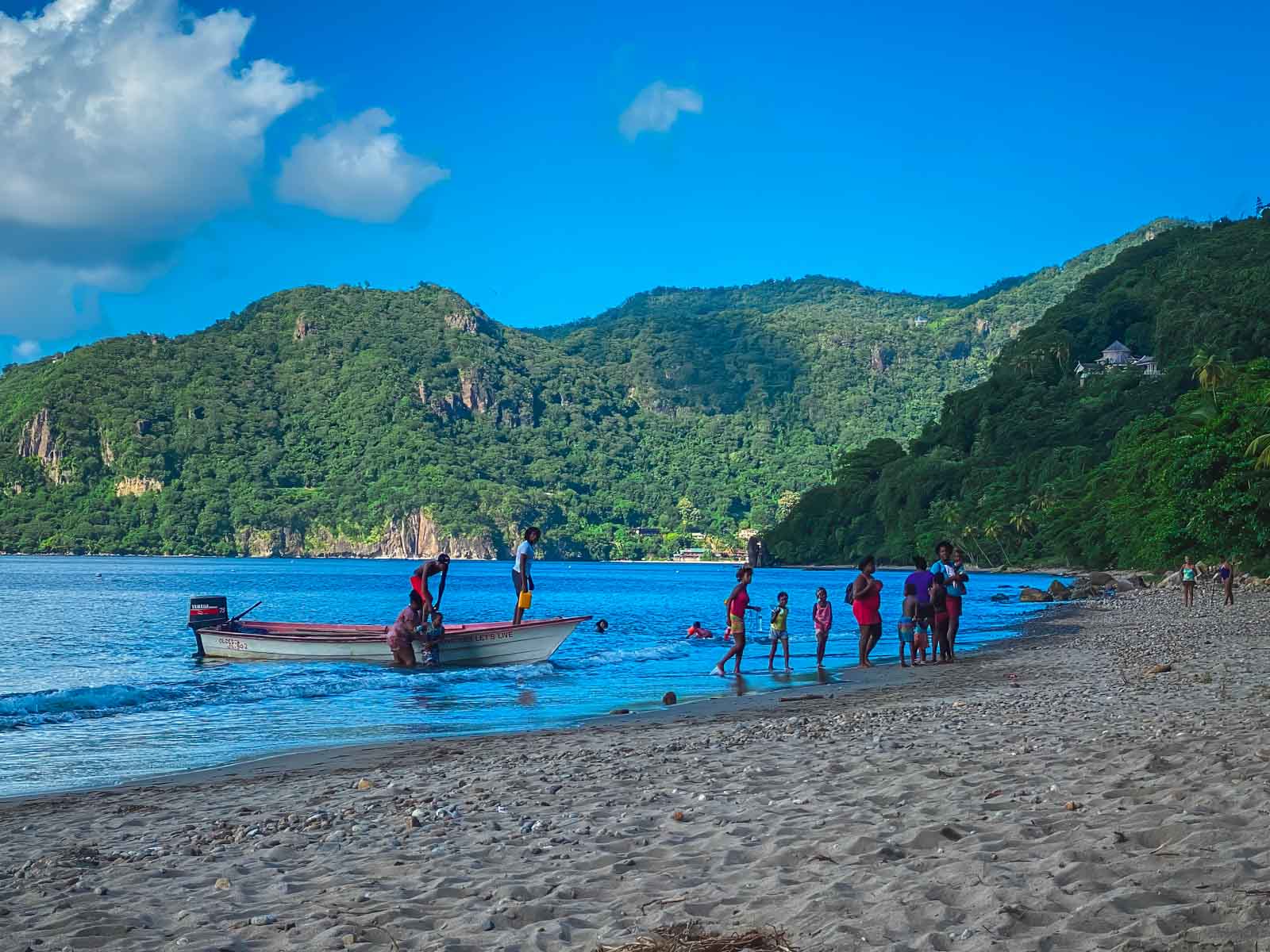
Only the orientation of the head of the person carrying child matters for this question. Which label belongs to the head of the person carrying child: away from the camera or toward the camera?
toward the camera

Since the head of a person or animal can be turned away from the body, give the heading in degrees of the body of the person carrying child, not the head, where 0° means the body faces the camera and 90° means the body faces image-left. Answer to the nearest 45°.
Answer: approximately 315°

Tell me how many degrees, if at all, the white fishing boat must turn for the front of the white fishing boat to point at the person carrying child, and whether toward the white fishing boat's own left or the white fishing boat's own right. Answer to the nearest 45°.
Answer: approximately 45° to the white fishing boat's own right

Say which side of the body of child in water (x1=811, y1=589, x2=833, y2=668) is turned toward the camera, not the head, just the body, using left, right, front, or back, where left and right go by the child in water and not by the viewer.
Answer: front

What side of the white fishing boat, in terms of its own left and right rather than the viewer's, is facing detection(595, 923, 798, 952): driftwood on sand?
right

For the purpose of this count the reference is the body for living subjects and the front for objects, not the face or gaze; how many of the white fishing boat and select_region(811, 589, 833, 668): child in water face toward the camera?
1

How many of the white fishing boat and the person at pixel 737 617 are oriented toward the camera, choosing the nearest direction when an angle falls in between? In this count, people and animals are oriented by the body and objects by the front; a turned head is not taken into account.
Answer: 0

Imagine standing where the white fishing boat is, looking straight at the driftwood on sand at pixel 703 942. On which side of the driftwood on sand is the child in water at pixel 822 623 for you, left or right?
left

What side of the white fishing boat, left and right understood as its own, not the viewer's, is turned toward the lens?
right

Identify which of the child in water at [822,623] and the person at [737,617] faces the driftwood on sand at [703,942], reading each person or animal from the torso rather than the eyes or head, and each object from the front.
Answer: the child in water

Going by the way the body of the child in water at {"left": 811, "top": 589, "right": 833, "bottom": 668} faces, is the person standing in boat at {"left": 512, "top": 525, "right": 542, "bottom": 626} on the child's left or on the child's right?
on the child's right

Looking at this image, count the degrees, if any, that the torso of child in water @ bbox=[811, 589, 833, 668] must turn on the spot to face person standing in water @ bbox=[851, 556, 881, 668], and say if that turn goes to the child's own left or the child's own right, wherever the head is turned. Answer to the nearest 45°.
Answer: approximately 45° to the child's own left
